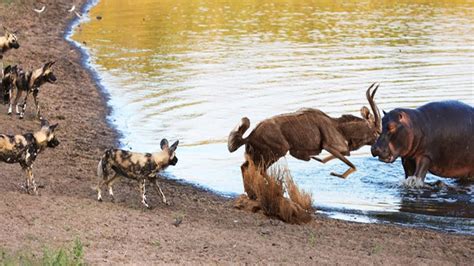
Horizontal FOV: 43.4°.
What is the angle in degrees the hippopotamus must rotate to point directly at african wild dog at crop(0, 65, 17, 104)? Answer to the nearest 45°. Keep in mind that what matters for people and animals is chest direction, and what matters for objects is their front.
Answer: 0° — it already faces it

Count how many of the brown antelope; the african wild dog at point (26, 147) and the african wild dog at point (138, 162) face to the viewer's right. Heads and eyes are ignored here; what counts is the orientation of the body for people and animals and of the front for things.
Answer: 3

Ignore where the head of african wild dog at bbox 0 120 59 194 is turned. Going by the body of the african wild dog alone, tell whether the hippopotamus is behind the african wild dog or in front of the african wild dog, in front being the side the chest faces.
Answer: in front

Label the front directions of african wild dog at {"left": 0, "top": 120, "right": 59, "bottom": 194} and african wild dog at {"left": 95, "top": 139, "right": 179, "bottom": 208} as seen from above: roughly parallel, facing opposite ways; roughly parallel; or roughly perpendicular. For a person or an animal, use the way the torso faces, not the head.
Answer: roughly parallel

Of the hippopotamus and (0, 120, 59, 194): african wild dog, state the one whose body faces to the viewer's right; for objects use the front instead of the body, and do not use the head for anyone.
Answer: the african wild dog

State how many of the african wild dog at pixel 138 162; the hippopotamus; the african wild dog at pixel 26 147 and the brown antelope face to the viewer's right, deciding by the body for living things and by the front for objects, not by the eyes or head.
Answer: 3

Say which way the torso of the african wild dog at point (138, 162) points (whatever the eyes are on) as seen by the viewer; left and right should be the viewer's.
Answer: facing to the right of the viewer

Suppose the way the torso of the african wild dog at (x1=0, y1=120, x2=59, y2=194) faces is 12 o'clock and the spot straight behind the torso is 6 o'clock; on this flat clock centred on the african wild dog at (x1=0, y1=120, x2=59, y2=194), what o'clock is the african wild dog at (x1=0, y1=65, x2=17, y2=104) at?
the african wild dog at (x1=0, y1=65, x2=17, y2=104) is roughly at 9 o'clock from the african wild dog at (x1=0, y1=120, x2=59, y2=194).

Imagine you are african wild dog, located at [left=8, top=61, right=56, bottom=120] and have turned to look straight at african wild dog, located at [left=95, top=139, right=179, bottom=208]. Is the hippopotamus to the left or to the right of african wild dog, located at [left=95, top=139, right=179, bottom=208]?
left

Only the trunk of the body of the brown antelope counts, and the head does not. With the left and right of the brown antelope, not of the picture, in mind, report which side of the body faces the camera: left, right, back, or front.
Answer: right

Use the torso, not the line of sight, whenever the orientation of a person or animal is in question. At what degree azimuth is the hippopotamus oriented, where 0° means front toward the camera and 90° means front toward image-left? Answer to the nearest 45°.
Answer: approximately 90°

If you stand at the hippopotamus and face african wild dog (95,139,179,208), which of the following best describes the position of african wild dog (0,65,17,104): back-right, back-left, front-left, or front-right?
front-right

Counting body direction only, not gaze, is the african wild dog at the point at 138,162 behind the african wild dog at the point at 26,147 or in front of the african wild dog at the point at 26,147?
in front

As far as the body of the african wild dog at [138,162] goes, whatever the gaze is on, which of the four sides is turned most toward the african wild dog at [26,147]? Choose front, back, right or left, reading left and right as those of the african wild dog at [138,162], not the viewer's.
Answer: back

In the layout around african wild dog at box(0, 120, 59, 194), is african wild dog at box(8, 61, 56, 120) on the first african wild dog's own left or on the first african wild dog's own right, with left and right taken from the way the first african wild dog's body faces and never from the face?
on the first african wild dog's own left

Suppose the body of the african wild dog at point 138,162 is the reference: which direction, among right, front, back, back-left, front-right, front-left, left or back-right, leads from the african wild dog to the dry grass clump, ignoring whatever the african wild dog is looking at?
front

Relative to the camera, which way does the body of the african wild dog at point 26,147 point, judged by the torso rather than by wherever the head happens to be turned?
to the viewer's right

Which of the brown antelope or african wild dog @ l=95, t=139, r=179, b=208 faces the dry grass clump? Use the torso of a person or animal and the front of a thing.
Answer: the african wild dog
